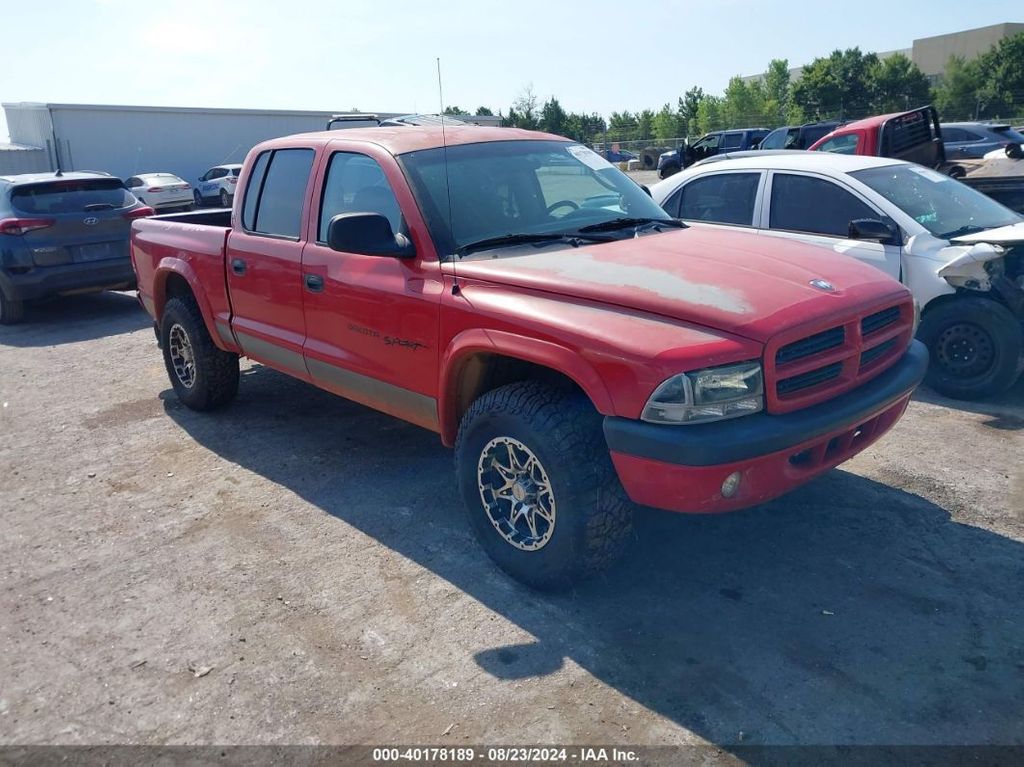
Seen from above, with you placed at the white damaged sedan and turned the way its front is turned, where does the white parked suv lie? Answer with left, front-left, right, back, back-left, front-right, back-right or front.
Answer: back

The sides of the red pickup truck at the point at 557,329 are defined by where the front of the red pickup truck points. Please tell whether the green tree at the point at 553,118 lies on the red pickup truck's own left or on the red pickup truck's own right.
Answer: on the red pickup truck's own left

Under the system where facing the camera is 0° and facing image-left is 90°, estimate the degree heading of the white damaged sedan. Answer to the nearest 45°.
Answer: approximately 315°

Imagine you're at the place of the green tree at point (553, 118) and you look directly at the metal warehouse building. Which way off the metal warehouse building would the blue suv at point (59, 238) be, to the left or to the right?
left

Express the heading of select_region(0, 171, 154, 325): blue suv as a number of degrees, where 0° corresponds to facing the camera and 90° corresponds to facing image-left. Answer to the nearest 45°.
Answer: approximately 135°

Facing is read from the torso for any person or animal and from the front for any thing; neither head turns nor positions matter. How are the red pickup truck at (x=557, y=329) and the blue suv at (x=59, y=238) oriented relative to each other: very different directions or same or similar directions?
very different directions

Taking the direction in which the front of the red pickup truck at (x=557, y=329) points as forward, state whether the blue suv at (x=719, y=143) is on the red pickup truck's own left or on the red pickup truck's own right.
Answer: on the red pickup truck's own left

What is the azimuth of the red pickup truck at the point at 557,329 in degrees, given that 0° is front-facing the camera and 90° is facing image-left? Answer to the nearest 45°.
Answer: approximately 315°

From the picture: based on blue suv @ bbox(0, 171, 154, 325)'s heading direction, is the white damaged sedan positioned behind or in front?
behind

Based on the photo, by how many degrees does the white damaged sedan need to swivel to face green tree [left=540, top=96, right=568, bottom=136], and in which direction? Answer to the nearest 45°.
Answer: approximately 135° to its left
